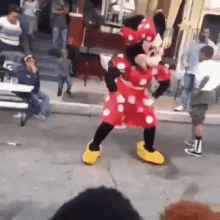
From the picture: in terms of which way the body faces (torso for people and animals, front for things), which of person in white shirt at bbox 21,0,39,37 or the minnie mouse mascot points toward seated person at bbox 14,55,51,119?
the person in white shirt

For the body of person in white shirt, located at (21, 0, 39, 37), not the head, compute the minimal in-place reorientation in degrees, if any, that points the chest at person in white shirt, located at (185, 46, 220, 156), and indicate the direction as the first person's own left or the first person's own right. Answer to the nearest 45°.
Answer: approximately 45° to the first person's own left

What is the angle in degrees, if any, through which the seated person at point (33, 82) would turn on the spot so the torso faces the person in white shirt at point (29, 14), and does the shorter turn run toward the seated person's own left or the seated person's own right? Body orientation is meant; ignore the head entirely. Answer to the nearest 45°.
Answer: approximately 135° to the seated person's own left

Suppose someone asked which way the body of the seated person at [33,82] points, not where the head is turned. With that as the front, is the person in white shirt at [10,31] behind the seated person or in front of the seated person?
behind

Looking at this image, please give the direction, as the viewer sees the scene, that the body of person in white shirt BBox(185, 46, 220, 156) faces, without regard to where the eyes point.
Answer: to the viewer's left

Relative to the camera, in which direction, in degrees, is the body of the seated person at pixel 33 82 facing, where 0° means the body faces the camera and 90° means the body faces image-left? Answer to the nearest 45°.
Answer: approximately 315°

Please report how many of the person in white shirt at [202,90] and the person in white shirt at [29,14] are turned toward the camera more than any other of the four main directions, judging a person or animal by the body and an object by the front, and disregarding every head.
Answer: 1

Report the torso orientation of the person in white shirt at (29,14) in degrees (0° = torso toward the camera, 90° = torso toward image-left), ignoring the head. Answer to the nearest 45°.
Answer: approximately 0°

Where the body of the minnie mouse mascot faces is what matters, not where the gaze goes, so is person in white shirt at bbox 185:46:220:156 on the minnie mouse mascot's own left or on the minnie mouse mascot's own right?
on the minnie mouse mascot's own left
